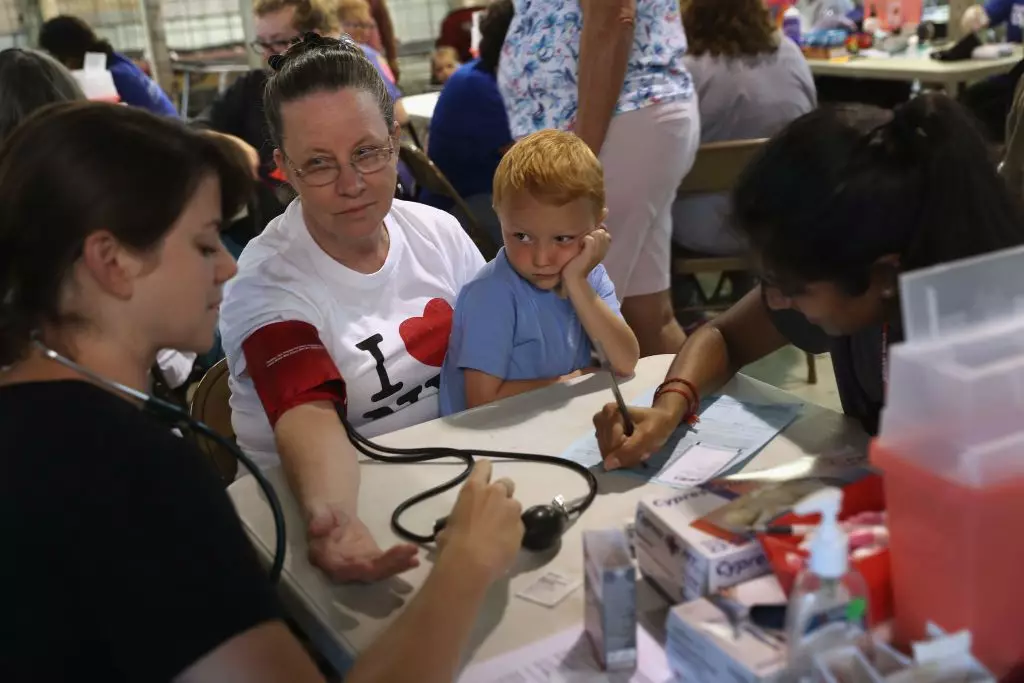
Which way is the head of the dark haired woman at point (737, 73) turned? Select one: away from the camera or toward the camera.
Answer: away from the camera

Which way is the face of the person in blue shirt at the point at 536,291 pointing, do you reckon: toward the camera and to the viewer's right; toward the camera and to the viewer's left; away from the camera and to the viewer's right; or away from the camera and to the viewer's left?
toward the camera and to the viewer's left

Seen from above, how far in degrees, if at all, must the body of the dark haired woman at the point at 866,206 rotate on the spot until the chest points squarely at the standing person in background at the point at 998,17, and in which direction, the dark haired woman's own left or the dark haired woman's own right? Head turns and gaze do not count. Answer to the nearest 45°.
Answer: approximately 135° to the dark haired woman's own right

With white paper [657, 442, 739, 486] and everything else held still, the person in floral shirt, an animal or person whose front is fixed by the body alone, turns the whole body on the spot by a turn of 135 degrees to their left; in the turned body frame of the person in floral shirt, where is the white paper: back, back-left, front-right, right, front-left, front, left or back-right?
front-right

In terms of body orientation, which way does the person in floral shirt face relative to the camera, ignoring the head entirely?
to the viewer's left

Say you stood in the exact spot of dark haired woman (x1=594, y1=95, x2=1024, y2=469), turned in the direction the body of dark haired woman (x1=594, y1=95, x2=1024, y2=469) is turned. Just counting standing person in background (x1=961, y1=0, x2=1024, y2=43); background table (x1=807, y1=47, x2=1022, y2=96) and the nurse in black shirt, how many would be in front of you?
1

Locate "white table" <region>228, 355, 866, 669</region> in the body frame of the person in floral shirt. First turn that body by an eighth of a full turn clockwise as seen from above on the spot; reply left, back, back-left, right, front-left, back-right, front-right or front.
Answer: back-left

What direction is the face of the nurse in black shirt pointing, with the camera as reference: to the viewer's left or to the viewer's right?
to the viewer's right

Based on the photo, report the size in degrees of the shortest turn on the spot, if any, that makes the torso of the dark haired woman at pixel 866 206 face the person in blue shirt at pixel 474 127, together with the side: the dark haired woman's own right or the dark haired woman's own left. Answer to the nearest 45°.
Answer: approximately 90° to the dark haired woman's own right

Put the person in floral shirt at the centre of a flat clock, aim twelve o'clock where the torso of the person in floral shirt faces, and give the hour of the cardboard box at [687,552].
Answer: The cardboard box is roughly at 9 o'clock from the person in floral shirt.
